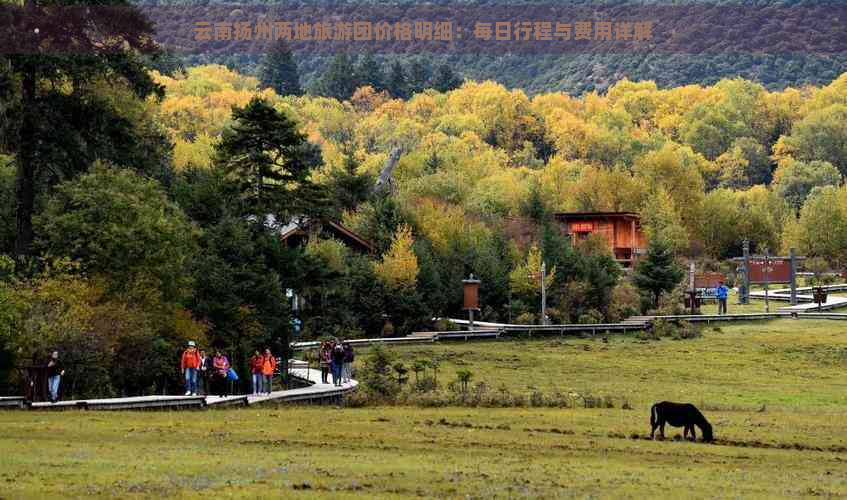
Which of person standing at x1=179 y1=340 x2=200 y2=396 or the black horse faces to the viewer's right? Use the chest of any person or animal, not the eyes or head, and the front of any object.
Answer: the black horse

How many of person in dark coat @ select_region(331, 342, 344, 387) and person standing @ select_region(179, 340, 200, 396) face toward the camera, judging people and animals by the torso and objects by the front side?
2

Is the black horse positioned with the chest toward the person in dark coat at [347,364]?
no

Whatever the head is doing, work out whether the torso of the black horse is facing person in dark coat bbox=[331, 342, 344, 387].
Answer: no

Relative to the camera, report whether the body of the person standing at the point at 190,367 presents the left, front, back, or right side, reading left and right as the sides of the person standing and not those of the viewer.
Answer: front

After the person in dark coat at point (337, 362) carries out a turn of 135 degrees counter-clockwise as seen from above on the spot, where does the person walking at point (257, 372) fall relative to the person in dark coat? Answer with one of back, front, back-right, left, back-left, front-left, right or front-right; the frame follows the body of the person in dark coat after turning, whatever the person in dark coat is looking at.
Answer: back

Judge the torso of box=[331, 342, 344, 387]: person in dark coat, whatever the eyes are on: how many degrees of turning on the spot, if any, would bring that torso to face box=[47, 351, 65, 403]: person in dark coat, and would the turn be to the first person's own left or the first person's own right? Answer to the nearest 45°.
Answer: approximately 45° to the first person's own right

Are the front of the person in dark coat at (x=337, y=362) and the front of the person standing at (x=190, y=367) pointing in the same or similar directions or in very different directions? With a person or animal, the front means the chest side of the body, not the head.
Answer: same or similar directions

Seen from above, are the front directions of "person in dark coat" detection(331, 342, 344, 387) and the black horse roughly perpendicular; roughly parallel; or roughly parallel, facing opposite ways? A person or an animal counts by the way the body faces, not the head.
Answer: roughly perpendicular

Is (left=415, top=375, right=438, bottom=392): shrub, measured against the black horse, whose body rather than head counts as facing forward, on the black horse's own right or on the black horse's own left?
on the black horse's own left

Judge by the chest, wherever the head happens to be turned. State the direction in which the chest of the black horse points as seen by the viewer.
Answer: to the viewer's right

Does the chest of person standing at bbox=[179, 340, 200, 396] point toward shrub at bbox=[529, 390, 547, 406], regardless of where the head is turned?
no

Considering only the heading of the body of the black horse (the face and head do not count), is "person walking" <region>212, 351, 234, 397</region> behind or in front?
behind

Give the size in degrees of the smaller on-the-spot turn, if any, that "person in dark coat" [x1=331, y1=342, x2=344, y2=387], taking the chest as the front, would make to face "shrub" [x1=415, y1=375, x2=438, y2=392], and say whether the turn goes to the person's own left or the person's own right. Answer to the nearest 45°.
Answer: approximately 90° to the person's own left

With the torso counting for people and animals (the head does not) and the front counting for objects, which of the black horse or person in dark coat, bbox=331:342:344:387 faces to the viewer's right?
the black horse
